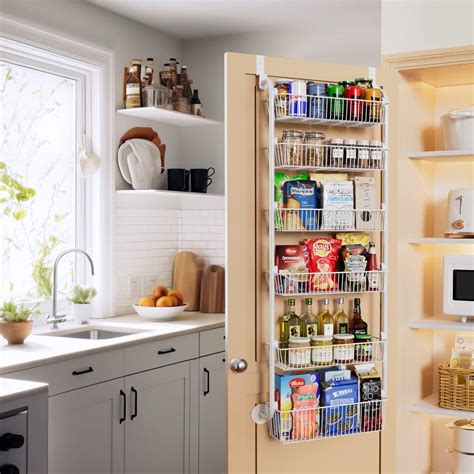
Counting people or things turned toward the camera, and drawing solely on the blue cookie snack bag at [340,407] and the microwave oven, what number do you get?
2

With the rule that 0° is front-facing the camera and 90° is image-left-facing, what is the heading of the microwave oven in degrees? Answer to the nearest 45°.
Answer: approximately 0°

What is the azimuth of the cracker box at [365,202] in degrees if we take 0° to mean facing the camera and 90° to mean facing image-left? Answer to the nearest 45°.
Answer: approximately 0°

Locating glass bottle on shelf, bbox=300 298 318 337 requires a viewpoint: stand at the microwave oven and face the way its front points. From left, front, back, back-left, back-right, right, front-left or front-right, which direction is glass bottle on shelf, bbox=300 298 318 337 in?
front-right

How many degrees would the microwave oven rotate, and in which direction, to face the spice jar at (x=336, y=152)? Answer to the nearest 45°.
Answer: approximately 45° to its right

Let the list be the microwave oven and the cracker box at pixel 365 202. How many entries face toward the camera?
2
